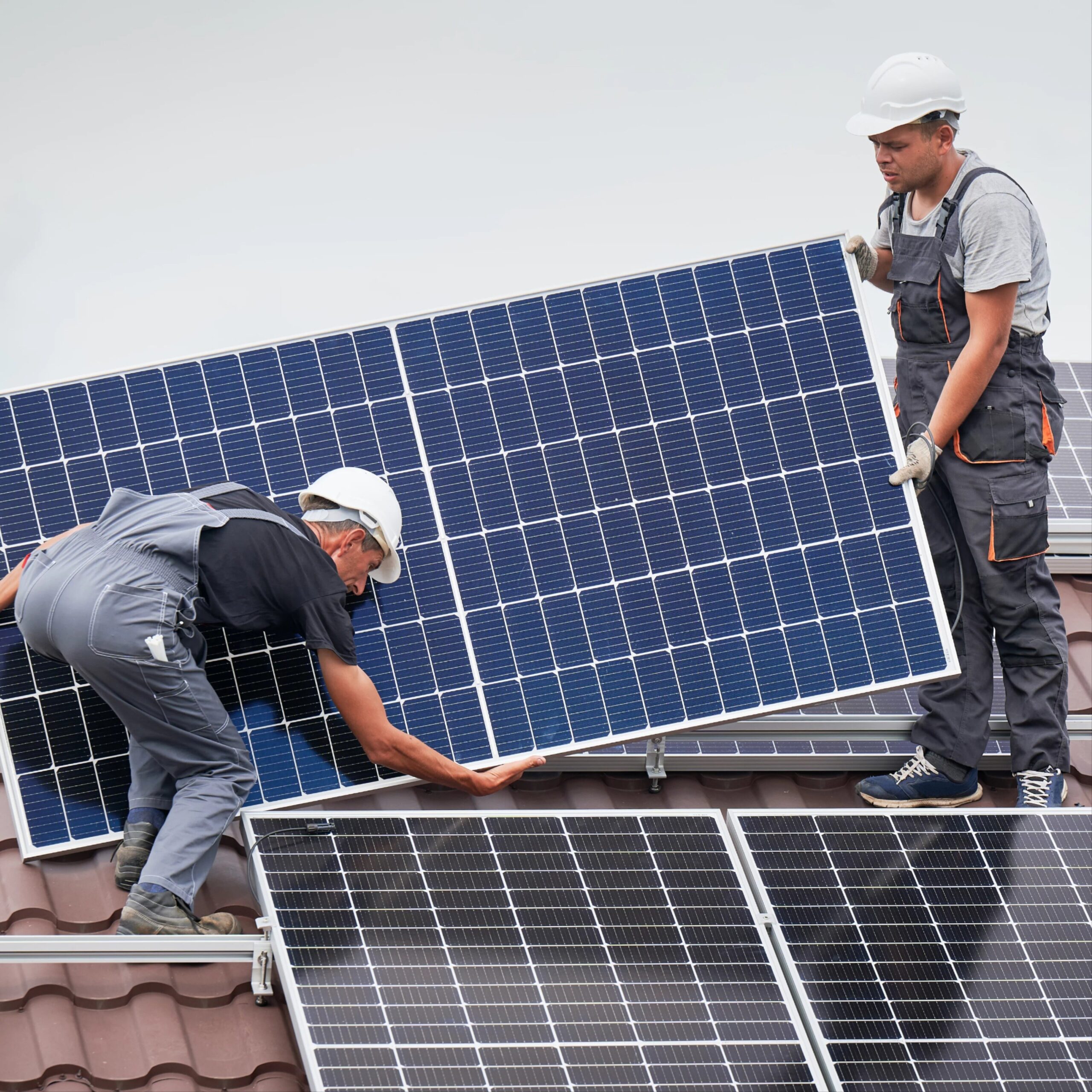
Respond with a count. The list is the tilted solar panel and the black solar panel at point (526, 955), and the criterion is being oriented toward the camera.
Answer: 2

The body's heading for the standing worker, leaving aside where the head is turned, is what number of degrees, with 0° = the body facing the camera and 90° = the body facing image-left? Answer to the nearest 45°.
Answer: approximately 45°

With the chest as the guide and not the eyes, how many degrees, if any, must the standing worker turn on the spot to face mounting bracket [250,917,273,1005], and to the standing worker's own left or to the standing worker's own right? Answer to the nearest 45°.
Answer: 0° — they already face it

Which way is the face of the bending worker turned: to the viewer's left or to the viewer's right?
to the viewer's right

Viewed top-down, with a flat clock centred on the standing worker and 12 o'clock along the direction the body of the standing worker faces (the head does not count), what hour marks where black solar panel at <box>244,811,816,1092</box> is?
The black solar panel is roughly at 12 o'clock from the standing worker.

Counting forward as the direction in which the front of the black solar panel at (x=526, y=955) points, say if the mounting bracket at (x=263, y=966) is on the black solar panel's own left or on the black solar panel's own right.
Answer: on the black solar panel's own right
